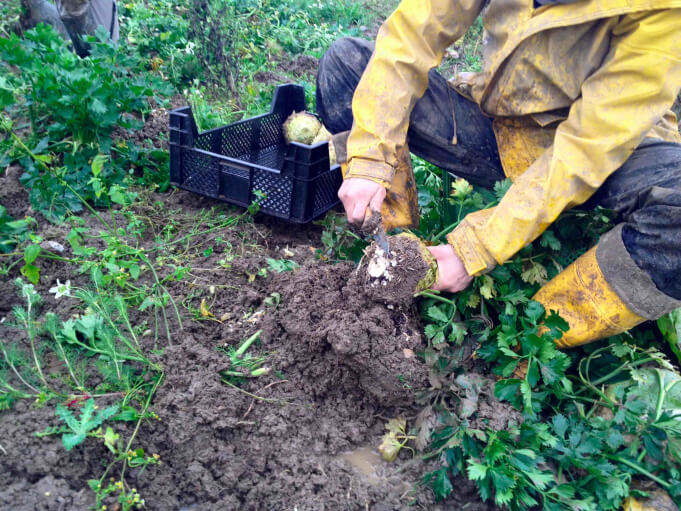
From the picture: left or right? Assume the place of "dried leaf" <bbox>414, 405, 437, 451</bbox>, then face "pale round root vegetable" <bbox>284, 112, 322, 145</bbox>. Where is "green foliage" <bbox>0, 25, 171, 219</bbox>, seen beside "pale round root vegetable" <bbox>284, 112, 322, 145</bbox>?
left

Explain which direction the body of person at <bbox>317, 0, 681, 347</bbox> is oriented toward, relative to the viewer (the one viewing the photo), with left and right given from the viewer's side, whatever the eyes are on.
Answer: facing the viewer and to the left of the viewer

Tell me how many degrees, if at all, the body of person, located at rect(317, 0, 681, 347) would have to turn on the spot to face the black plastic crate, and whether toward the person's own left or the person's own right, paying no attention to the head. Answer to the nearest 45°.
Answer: approximately 45° to the person's own right

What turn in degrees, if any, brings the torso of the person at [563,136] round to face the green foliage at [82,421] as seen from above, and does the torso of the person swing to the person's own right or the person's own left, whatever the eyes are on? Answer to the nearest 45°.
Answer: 0° — they already face it

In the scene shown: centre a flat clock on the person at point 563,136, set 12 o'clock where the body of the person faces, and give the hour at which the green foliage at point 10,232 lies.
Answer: The green foliage is roughly at 1 o'clock from the person.

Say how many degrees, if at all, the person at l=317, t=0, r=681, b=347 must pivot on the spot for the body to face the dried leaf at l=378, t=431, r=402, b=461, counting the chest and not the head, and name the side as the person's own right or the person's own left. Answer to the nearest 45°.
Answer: approximately 45° to the person's own left

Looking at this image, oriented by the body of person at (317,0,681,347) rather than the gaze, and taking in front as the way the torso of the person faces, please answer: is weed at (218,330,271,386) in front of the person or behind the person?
in front

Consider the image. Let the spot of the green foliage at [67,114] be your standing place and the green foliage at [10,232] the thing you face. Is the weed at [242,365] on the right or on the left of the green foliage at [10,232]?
left

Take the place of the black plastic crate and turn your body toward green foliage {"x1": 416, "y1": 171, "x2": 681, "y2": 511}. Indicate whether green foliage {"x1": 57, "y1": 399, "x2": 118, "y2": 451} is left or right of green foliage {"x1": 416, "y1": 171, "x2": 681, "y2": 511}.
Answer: right
